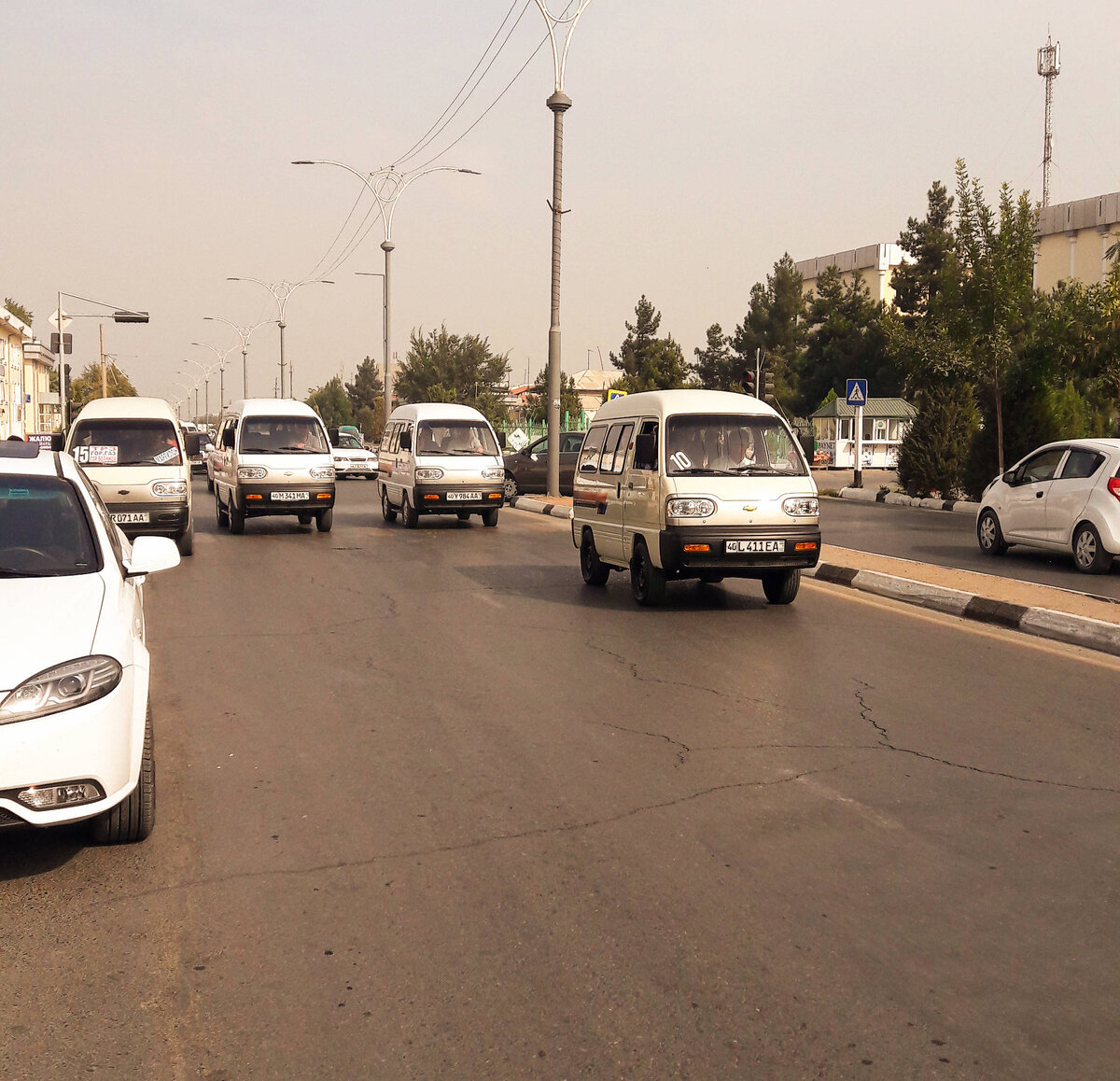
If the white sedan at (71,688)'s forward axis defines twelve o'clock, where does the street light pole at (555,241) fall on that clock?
The street light pole is roughly at 7 o'clock from the white sedan.

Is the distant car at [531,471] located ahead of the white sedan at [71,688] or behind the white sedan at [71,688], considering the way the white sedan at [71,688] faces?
behind

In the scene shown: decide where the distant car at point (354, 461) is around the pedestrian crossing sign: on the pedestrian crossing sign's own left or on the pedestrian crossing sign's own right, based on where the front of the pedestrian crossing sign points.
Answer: on the pedestrian crossing sign's own right

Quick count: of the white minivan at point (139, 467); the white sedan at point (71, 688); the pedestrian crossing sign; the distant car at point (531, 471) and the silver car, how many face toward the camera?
3

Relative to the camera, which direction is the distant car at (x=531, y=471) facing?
to the viewer's left

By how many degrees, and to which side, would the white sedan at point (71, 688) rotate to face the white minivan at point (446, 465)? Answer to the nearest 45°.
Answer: approximately 180°

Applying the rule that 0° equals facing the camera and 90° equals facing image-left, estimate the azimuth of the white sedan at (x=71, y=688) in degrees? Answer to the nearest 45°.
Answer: approximately 0°

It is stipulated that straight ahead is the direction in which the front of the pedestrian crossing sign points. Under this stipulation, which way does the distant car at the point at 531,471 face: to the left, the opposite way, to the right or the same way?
to the right

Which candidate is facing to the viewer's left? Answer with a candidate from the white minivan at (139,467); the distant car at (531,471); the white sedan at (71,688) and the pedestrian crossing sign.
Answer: the distant car

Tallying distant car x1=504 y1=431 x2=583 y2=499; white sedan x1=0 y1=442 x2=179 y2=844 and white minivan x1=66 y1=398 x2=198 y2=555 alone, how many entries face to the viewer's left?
1

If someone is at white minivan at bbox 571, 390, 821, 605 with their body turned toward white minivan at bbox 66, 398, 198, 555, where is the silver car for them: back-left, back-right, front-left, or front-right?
back-right
